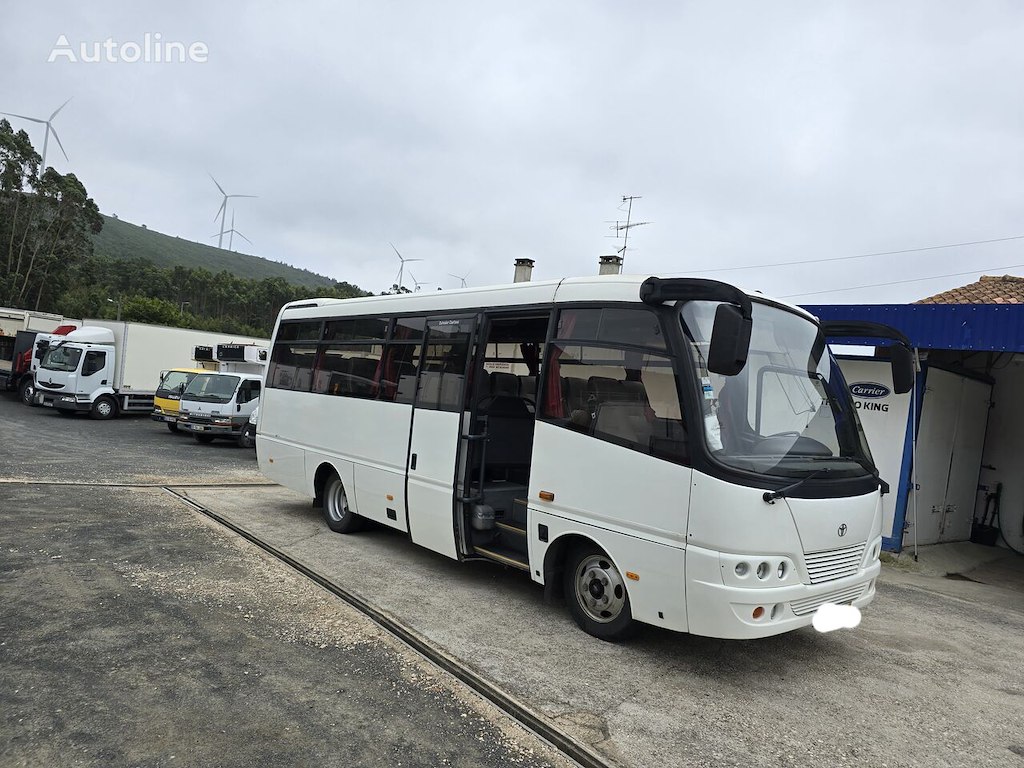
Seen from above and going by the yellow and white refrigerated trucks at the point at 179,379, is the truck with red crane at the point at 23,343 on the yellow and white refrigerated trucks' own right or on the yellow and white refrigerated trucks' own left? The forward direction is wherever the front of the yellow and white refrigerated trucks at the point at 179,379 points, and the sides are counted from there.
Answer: on the yellow and white refrigerated trucks' own right

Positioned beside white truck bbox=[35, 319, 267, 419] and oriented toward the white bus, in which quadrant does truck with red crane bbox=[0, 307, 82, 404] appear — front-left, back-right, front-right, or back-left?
back-right

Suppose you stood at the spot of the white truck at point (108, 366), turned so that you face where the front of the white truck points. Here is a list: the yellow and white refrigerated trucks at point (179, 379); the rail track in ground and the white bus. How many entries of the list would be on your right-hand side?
0

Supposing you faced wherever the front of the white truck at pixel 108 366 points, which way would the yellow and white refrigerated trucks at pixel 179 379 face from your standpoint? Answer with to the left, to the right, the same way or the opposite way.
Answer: the same way

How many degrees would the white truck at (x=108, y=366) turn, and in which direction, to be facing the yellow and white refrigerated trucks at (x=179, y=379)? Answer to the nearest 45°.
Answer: approximately 90° to its left

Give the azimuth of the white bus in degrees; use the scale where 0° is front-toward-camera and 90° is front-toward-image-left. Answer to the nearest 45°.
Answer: approximately 315°

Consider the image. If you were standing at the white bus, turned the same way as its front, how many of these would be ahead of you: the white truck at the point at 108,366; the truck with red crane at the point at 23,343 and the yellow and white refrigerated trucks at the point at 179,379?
0

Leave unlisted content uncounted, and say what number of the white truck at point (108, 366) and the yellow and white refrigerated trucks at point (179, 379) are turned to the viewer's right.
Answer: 0

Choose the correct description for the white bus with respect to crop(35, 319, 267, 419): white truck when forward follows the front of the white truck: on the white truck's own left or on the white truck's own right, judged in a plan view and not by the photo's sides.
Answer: on the white truck's own left

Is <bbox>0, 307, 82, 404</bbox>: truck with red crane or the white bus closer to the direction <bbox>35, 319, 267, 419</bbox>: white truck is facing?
the white bus

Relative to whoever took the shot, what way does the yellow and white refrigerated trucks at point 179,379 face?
facing the viewer and to the left of the viewer

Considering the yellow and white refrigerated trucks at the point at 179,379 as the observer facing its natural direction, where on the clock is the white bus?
The white bus is roughly at 10 o'clock from the yellow and white refrigerated trucks.

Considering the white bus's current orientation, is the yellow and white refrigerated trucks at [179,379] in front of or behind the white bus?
behind

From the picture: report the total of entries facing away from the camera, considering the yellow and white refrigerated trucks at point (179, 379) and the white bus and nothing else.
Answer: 0
